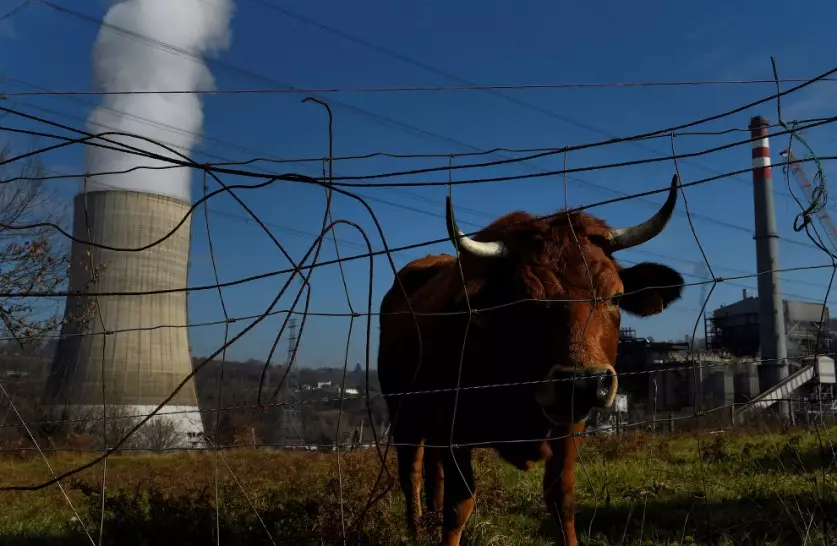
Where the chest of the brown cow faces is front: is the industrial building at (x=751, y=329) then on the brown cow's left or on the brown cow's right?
on the brown cow's left

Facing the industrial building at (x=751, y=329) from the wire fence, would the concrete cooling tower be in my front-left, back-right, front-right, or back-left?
front-left

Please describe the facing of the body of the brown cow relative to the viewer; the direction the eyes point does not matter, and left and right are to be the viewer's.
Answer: facing the viewer and to the right of the viewer

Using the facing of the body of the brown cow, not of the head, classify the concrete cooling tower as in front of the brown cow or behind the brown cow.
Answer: behind

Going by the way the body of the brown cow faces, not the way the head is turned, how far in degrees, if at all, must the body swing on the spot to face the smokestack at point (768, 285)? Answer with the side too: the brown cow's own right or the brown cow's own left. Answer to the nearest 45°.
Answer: approximately 135° to the brown cow's own left
